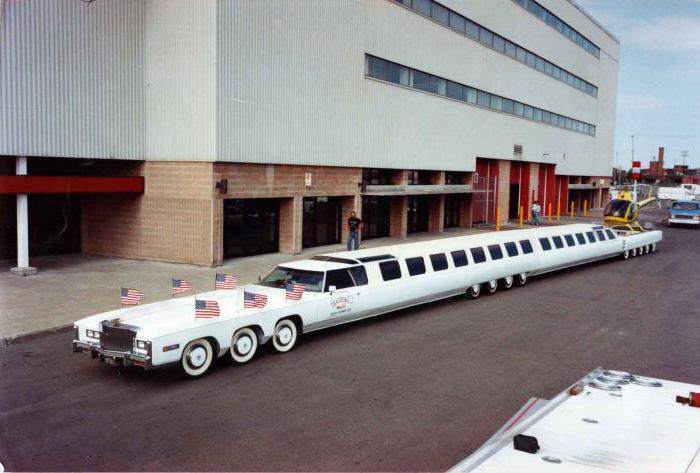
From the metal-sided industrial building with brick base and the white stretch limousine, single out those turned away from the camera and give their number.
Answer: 0

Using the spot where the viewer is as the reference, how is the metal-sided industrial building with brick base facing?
facing the viewer and to the right of the viewer

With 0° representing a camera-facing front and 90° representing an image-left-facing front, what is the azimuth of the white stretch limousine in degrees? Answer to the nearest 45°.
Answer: approximately 45°

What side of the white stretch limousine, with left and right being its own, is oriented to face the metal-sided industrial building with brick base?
right

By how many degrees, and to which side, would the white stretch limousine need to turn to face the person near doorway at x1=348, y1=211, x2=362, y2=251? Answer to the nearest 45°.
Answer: approximately 135° to its right

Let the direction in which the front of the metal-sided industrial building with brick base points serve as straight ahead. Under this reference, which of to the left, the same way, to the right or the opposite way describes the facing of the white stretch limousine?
to the right
